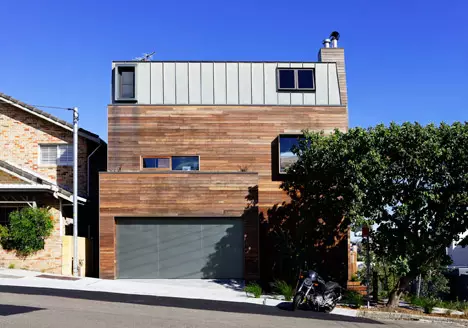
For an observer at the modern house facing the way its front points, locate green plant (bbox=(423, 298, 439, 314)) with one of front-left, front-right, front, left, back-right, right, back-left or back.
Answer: front-left

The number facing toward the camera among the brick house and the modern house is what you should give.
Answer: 2

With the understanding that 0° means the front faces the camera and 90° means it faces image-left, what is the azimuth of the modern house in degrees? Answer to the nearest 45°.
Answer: approximately 0°

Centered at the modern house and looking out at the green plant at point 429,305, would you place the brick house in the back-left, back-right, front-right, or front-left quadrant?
back-right

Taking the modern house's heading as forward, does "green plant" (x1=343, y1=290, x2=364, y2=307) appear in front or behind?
in front

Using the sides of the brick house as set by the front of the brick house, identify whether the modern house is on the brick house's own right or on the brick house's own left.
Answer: on the brick house's own left
